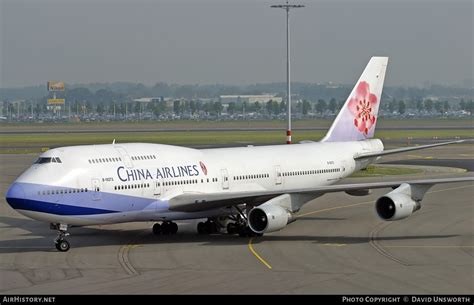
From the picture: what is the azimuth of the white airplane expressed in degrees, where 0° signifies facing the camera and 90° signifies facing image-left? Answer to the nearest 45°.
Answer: approximately 45°
